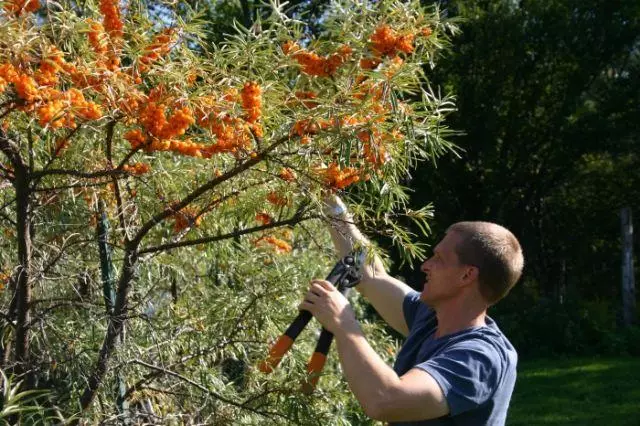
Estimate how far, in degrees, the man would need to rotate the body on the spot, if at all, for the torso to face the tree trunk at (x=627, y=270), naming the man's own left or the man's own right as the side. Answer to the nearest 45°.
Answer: approximately 90° to the man's own right

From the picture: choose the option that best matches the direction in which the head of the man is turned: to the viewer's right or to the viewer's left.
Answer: to the viewer's left

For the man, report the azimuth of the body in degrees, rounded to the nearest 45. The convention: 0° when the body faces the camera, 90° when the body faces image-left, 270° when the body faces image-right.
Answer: approximately 90°
